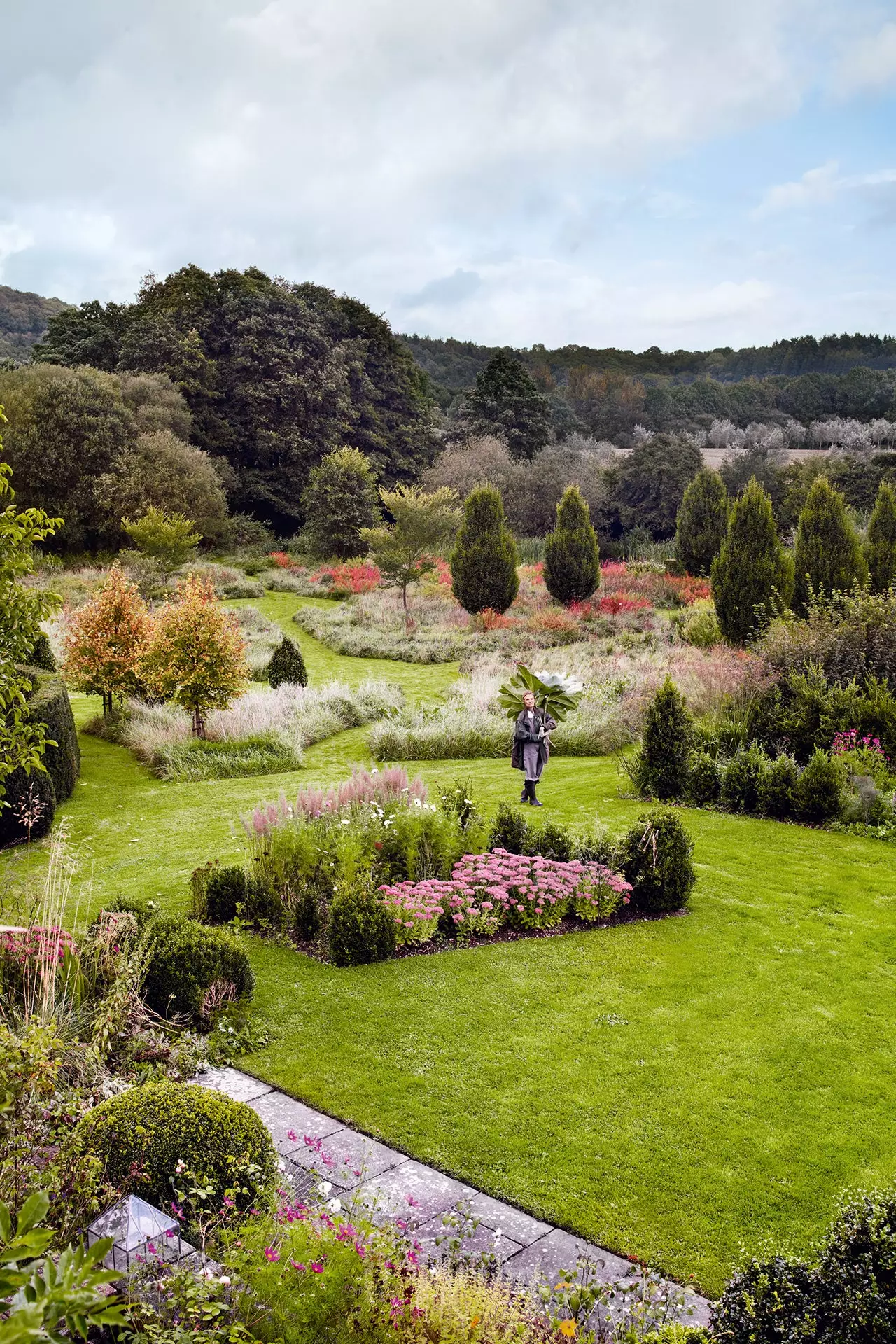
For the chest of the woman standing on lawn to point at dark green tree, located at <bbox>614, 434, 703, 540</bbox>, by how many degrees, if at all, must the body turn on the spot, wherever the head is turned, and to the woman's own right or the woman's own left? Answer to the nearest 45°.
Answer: approximately 180°

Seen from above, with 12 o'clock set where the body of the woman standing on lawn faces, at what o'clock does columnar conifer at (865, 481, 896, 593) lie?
The columnar conifer is roughly at 7 o'clock from the woman standing on lawn.

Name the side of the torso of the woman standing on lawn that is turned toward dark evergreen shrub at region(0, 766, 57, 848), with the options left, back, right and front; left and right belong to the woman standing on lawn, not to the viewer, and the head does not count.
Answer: right

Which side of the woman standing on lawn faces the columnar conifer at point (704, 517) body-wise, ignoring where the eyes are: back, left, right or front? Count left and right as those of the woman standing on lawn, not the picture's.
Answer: back

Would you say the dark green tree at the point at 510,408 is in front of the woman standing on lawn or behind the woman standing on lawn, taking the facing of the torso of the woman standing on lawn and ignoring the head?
behind

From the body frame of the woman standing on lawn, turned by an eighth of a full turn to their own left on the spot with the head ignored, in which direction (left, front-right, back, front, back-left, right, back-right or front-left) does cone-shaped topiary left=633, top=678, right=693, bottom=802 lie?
front-left

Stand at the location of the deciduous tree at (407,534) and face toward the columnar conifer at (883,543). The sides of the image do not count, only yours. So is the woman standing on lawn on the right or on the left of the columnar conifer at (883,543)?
right

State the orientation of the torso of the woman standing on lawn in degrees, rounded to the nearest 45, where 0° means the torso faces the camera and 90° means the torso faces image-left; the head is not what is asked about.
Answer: approximately 0°

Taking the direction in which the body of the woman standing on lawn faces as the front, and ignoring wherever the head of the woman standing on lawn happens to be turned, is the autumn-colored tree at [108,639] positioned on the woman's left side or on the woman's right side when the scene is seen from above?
on the woman's right side

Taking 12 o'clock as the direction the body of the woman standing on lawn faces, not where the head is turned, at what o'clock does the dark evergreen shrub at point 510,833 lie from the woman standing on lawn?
The dark evergreen shrub is roughly at 12 o'clock from the woman standing on lawn.

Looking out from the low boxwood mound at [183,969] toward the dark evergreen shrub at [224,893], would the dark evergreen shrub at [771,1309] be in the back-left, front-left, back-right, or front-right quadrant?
back-right

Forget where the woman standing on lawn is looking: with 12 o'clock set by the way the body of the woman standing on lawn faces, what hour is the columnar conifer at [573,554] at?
The columnar conifer is roughly at 6 o'clock from the woman standing on lawn.
